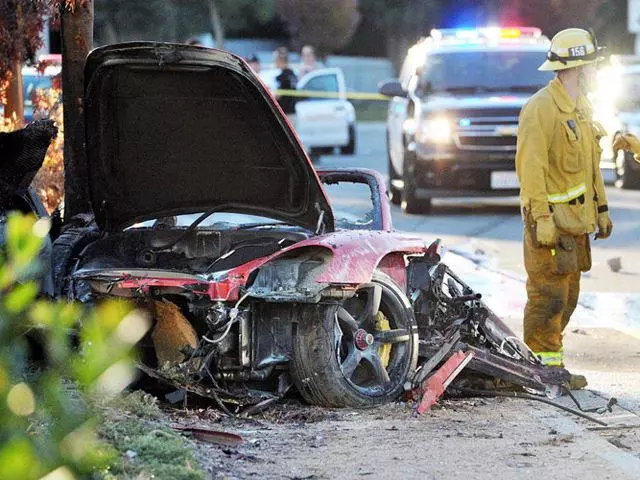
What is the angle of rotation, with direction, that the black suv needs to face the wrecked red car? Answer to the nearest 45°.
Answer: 0° — it already faces it

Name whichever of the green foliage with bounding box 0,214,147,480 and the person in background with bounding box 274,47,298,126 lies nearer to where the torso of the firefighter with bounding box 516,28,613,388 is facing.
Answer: the green foliage

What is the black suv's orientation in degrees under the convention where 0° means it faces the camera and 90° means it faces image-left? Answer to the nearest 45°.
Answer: approximately 0°
